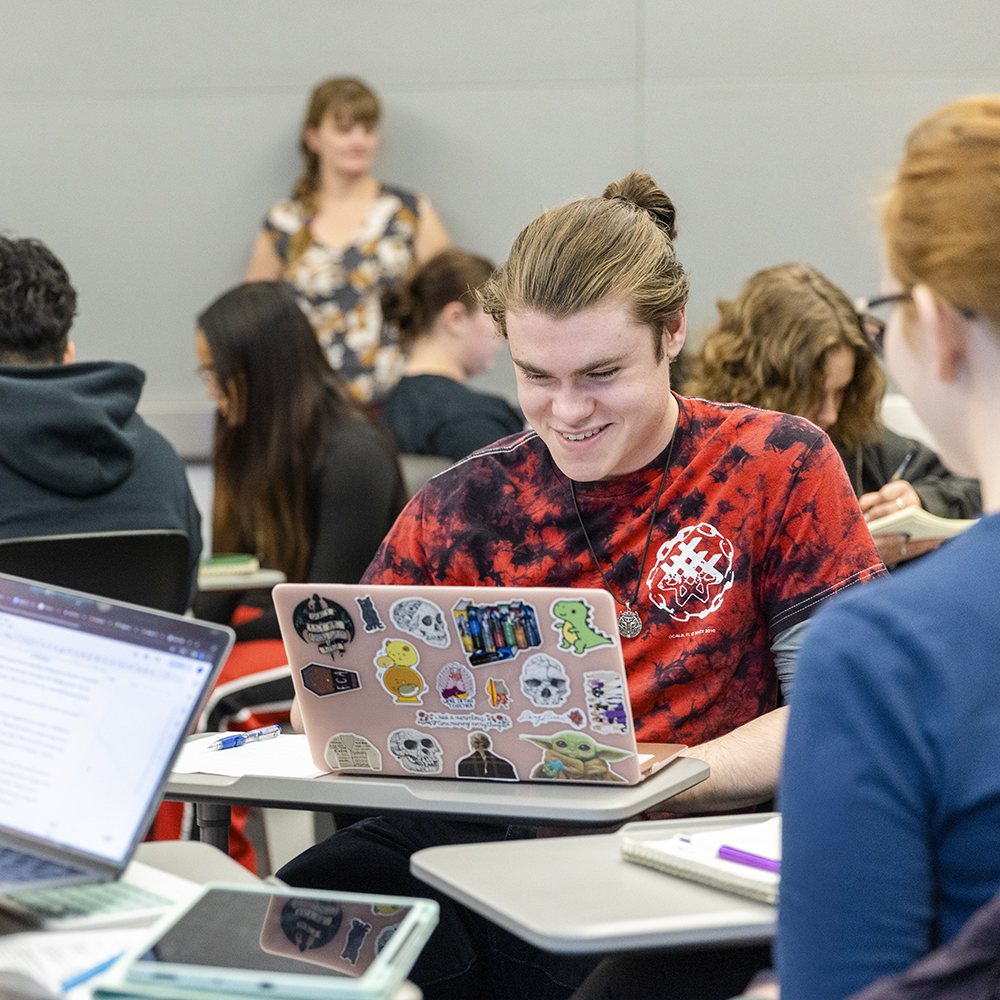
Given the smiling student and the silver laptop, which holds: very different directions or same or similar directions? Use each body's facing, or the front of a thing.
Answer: same or similar directions

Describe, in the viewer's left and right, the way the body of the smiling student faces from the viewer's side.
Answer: facing the viewer and to the left of the viewer

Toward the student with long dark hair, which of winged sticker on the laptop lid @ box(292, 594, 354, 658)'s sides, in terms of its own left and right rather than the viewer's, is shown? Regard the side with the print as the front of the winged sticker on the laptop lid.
back

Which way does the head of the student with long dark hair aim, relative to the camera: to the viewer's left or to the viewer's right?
to the viewer's left

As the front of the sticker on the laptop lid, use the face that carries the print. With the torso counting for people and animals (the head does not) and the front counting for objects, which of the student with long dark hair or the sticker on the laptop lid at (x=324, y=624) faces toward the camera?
the sticker on the laptop lid

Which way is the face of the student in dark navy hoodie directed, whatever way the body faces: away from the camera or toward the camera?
away from the camera

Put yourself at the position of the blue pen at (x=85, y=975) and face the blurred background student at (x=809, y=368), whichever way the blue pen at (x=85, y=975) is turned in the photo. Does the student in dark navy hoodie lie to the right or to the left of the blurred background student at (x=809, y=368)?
left

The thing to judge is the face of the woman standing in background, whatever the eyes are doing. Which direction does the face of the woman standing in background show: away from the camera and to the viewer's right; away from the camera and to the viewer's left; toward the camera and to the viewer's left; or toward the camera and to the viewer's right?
toward the camera and to the viewer's right

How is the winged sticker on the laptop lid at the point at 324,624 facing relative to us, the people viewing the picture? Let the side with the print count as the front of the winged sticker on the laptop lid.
facing the viewer
